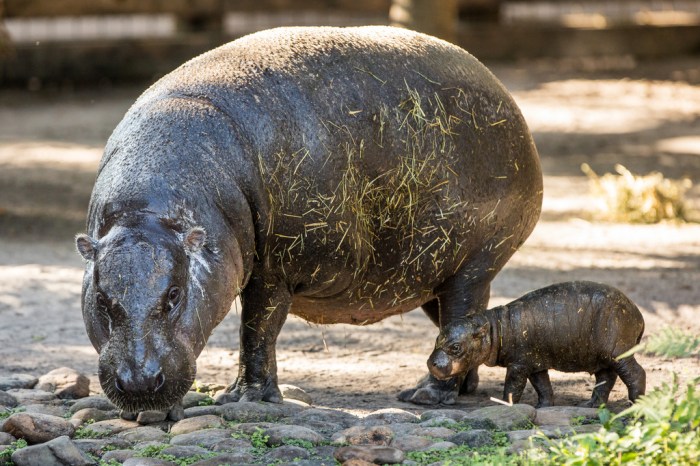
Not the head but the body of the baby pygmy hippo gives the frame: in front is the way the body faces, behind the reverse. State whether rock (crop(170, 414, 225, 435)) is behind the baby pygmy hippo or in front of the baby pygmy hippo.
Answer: in front

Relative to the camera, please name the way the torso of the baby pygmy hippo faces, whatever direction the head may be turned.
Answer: to the viewer's left

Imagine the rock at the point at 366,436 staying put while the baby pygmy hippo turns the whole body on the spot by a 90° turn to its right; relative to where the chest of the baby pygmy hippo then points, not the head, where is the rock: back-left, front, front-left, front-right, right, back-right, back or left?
back-left

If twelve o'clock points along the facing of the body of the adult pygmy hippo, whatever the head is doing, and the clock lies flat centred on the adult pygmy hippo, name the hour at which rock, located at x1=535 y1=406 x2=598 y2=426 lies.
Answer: The rock is roughly at 8 o'clock from the adult pygmy hippo.

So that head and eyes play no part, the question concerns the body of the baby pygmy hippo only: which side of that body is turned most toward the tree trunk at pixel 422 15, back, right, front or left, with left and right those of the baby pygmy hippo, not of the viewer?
right

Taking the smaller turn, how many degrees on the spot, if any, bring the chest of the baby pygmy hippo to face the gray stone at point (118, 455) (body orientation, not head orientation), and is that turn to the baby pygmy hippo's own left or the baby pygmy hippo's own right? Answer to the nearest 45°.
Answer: approximately 45° to the baby pygmy hippo's own left

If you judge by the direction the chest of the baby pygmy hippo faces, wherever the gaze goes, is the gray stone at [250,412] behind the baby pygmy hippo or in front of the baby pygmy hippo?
in front

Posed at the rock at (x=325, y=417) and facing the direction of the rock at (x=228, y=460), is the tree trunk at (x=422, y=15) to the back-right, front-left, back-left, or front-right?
back-right

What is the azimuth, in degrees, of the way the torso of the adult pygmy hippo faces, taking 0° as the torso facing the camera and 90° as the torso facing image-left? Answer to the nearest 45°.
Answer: approximately 45°
